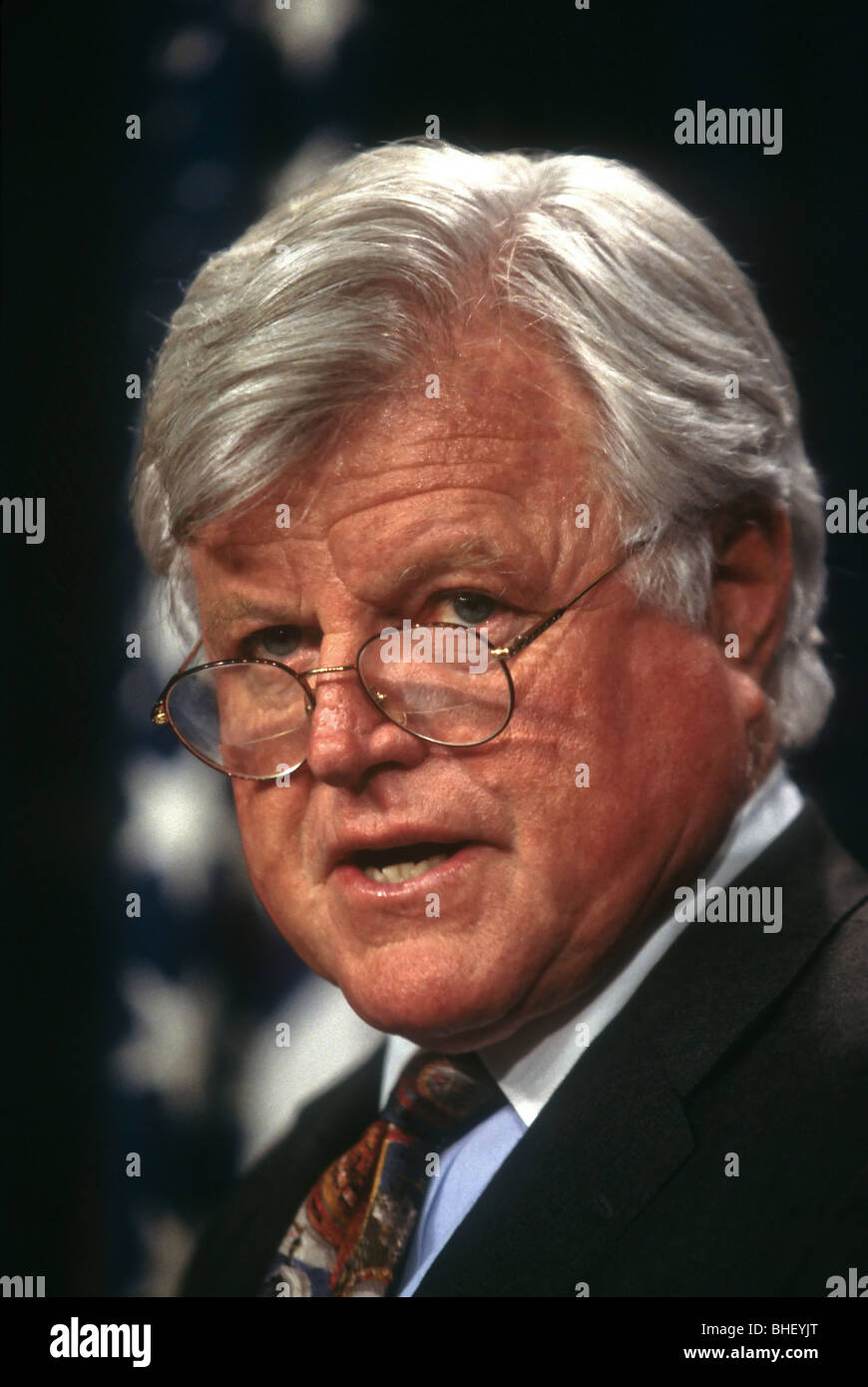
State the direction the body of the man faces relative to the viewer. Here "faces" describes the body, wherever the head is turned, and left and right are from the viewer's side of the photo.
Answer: facing the viewer and to the left of the viewer

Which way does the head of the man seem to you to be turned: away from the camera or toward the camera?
toward the camera
